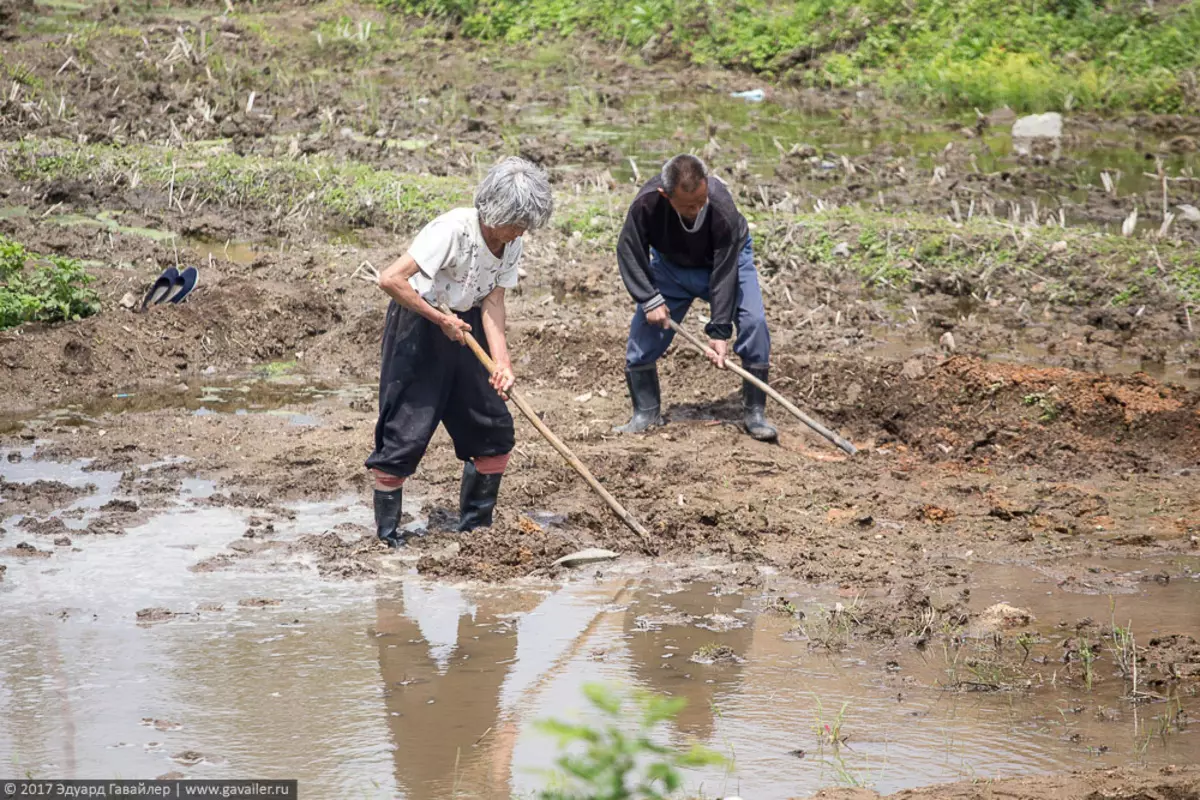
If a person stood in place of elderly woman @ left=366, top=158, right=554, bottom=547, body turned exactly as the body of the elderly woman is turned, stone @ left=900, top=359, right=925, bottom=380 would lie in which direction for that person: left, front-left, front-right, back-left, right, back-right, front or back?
left

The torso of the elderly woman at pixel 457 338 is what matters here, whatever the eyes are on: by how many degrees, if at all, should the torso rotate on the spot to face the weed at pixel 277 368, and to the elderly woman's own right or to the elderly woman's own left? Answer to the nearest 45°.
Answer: approximately 135° to the elderly woman's own left

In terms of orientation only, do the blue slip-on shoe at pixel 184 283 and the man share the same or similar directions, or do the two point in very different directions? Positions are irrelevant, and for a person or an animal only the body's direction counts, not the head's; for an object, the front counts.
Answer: very different directions

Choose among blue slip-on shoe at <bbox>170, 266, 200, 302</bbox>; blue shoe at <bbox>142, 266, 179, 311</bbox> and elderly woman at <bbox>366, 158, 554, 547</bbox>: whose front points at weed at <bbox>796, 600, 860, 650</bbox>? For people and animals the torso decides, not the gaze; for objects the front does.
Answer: the elderly woman

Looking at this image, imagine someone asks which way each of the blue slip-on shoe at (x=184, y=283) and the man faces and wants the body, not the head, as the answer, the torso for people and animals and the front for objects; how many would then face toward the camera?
1

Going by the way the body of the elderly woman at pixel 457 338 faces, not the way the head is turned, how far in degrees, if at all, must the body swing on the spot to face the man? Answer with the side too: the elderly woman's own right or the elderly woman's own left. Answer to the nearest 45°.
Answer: approximately 90° to the elderly woman's own left

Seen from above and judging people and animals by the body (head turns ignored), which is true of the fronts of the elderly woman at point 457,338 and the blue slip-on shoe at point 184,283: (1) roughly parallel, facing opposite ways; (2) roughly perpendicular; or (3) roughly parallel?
roughly perpendicular

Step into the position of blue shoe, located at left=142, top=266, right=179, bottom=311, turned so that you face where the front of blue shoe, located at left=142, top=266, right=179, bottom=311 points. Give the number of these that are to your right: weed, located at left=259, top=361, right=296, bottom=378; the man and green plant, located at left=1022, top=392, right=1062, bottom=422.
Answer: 3

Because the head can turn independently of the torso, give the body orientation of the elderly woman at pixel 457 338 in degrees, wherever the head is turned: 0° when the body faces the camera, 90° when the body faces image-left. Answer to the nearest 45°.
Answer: approximately 315°

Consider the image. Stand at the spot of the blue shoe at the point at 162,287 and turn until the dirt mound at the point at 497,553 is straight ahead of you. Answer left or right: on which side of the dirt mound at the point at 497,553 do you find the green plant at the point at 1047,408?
left

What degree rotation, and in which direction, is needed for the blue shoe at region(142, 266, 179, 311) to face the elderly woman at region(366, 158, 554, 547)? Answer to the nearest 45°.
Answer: approximately 135° to its right
